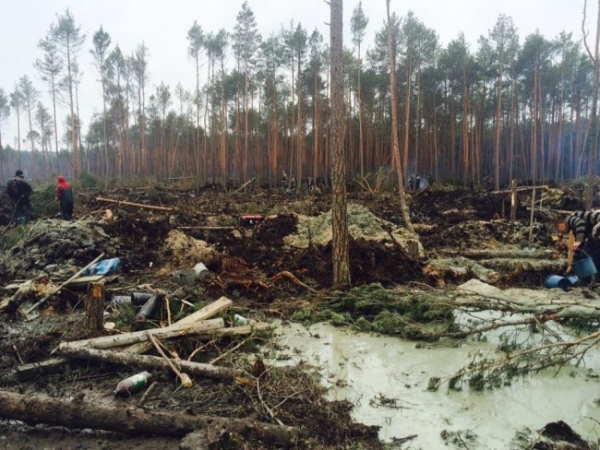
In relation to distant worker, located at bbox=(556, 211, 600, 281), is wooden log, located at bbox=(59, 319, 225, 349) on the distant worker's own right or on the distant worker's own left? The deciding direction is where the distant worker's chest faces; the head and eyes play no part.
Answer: on the distant worker's own left

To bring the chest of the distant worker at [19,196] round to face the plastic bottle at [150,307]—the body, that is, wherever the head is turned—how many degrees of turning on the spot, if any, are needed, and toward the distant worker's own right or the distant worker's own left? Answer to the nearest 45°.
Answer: approximately 180°

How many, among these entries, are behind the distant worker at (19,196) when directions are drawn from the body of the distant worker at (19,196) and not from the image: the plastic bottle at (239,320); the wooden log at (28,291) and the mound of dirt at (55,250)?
3

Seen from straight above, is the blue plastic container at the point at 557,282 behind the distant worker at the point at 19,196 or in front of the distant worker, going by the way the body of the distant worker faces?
behind

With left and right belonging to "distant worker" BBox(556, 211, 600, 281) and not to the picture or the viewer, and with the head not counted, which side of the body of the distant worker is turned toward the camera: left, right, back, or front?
left

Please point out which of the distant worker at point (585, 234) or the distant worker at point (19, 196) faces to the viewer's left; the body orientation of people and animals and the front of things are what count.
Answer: the distant worker at point (585, 234)

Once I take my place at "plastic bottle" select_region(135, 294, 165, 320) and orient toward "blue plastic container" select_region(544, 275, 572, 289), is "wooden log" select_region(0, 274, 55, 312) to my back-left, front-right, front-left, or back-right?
back-left

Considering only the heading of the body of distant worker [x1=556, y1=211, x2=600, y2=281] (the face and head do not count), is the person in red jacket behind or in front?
in front

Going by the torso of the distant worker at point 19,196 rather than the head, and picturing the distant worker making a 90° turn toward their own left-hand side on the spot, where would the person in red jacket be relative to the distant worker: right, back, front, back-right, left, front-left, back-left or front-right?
back-left

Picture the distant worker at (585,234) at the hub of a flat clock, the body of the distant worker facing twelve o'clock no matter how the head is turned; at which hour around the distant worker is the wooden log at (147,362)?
The wooden log is roughly at 10 o'clock from the distant worker.
